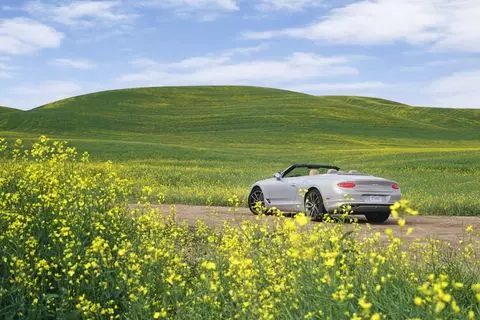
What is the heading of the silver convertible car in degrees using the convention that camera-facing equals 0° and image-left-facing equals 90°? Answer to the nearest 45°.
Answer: approximately 135°
